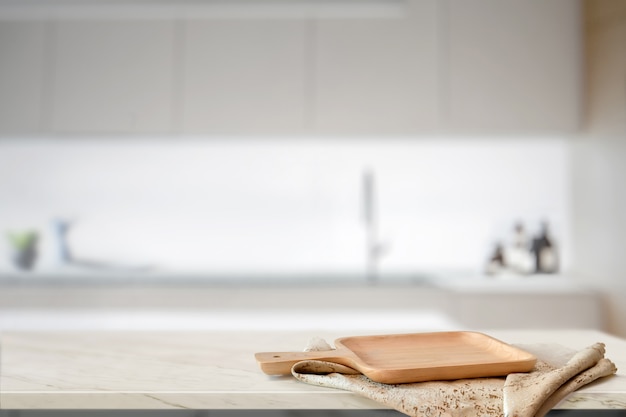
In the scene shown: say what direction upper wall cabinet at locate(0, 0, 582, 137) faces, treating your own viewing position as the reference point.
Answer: facing the viewer

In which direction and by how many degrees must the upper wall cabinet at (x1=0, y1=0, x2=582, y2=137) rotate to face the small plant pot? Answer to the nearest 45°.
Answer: approximately 90° to its right

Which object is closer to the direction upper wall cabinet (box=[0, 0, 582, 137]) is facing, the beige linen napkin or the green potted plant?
the beige linen napkin

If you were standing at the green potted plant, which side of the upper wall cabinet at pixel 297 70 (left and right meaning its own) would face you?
right

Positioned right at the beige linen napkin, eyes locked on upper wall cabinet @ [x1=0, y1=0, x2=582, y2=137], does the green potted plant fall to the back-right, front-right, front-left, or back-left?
front-left

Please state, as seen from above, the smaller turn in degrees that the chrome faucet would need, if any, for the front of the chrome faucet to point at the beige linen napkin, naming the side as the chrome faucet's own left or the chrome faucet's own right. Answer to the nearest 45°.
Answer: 0° — it already faces it

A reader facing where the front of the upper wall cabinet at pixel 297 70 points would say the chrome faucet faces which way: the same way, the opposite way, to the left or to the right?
the same way

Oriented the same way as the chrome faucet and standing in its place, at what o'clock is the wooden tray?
The wooden tray is roughly at 12 o'clock from the chrome faucet.

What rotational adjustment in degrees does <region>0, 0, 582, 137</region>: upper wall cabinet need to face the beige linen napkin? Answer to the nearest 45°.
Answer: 0° — it already faces it

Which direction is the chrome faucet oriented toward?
toward the camera
